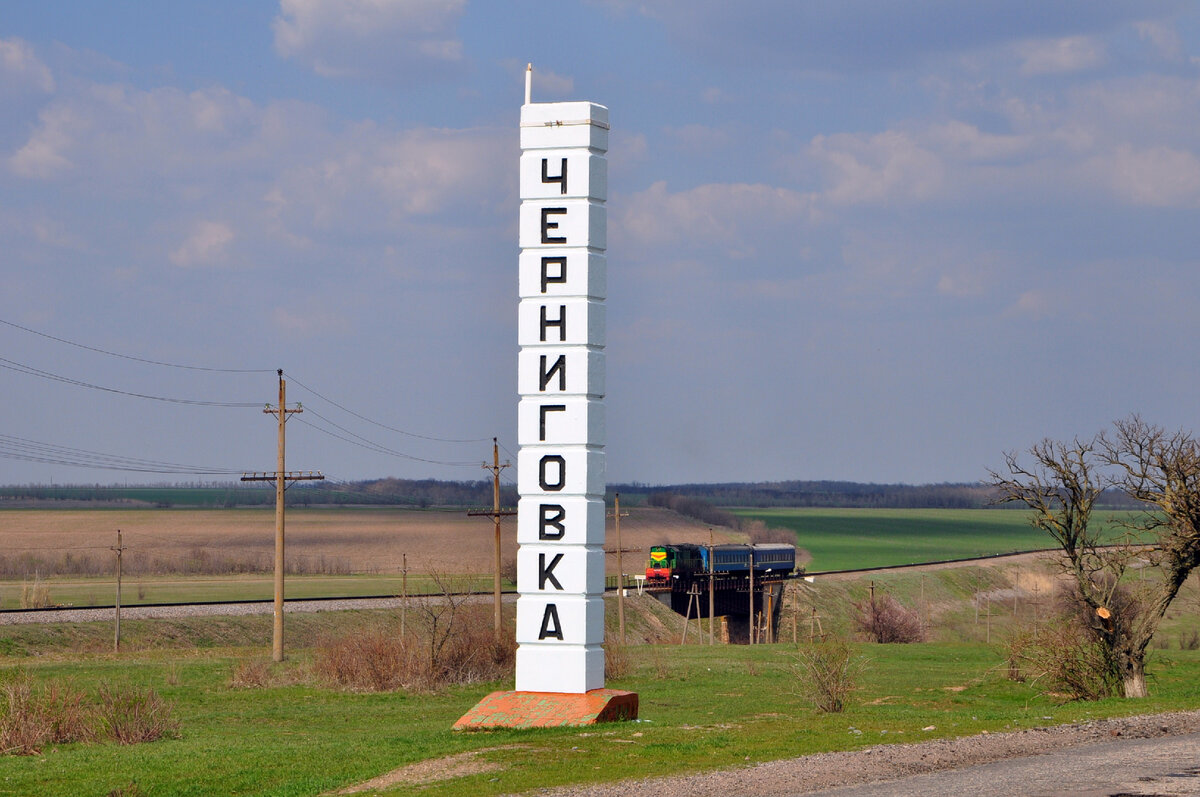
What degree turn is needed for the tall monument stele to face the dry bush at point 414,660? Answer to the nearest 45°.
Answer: approximately 180°

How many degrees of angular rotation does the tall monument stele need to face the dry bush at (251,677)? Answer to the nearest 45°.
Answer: approximately 135° to its right

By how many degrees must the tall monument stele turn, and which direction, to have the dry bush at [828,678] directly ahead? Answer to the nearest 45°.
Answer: approximately 135° to its left

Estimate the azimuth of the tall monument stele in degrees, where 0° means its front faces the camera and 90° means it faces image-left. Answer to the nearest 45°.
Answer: approximately 0°

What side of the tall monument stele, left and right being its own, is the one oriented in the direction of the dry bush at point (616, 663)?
back

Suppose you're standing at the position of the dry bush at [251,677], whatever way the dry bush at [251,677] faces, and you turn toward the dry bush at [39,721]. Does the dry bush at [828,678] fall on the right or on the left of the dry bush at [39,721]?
left

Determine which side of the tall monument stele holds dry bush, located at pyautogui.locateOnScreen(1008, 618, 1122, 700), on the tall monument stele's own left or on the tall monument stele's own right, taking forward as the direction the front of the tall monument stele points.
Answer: on the tall monument stele's own left

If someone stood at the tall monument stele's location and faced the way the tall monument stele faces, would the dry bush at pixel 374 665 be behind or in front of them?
behind

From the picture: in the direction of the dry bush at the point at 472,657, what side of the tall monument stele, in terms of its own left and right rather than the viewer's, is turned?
back
